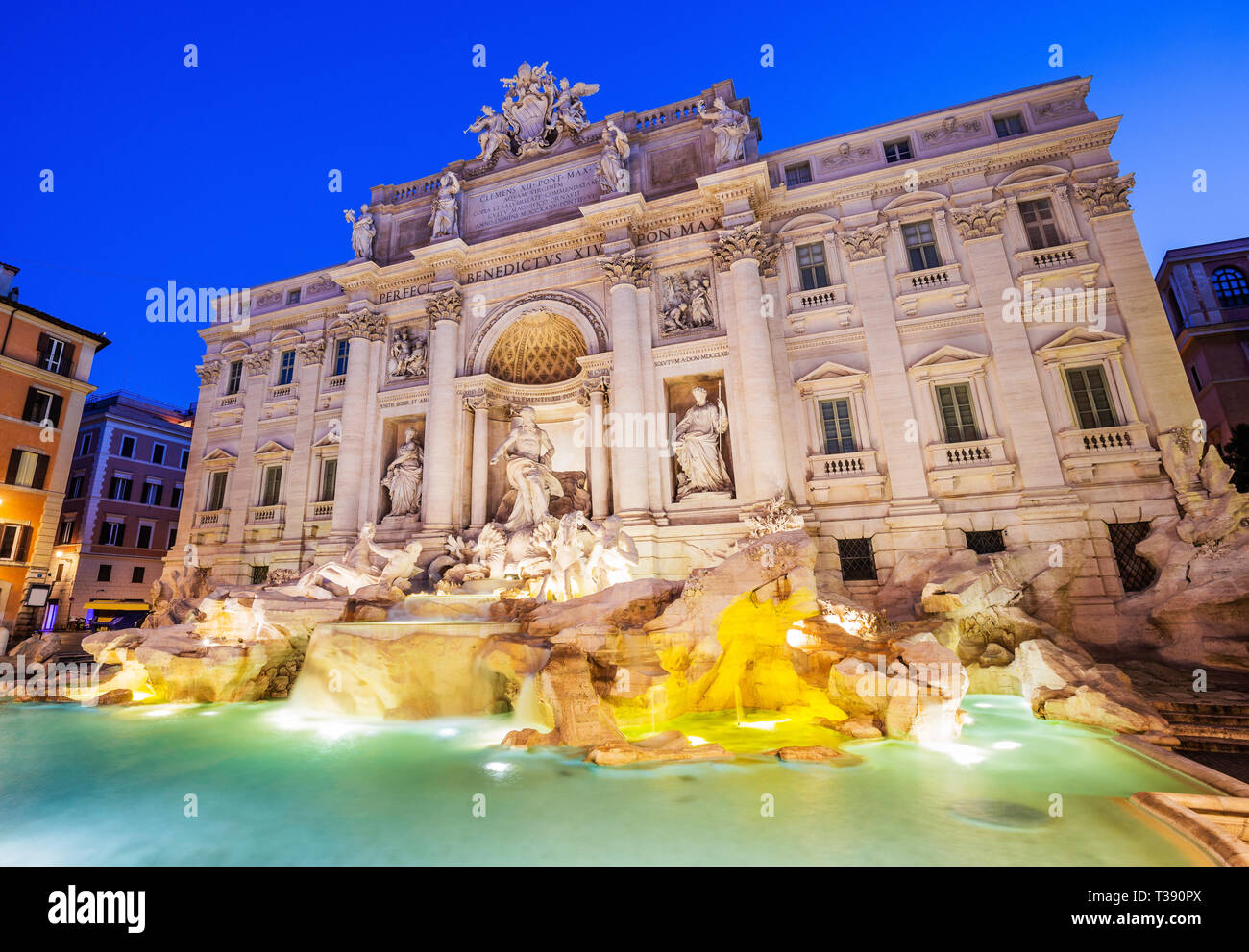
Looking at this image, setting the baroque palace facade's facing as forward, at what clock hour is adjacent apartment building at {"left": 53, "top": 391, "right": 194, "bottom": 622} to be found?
The adjacent apartment building is roughly at 2 o'clock from the baroque palace facade.

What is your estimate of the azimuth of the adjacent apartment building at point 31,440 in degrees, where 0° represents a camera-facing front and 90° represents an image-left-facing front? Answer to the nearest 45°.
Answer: approximately 315°

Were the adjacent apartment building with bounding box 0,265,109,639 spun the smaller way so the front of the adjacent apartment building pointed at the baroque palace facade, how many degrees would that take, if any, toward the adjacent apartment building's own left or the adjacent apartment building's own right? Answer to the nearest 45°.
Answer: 0° — it already faces it

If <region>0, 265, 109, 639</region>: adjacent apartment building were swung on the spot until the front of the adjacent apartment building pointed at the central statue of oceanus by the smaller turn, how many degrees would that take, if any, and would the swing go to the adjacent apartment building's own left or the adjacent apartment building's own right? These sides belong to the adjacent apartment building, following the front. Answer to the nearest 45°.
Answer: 0° — it already faces it
